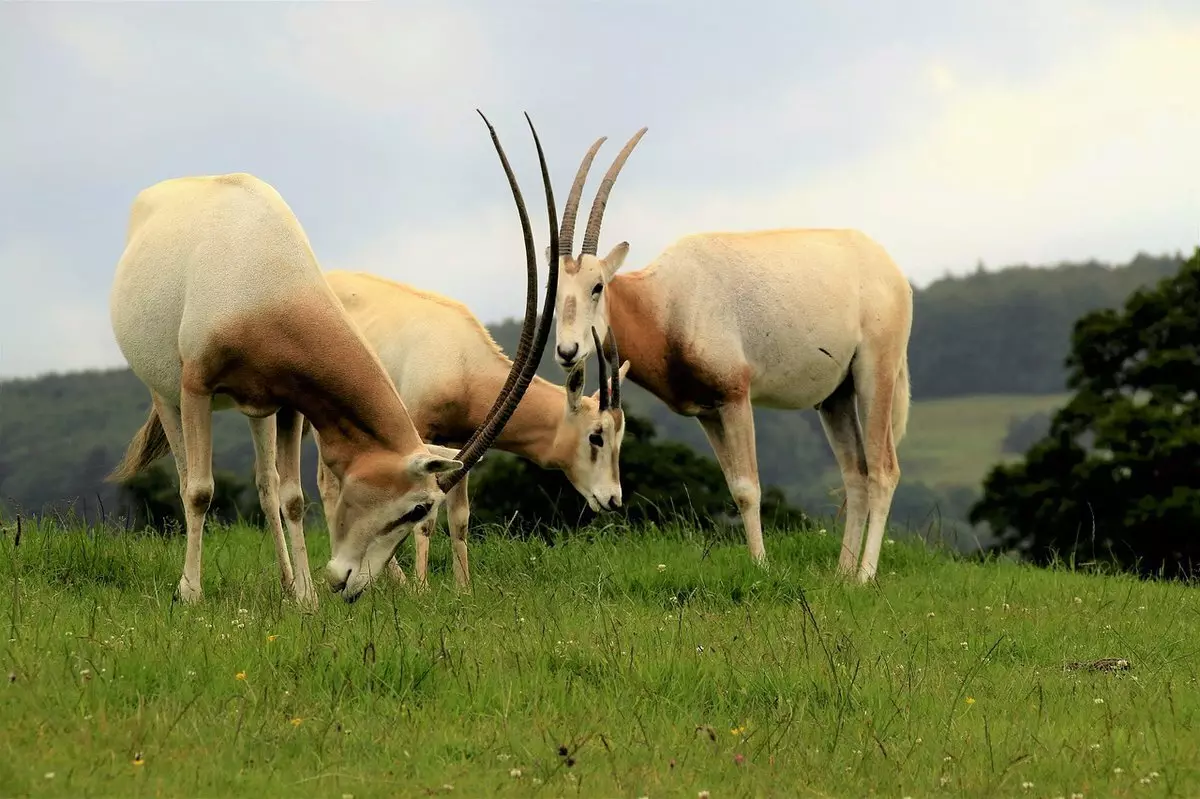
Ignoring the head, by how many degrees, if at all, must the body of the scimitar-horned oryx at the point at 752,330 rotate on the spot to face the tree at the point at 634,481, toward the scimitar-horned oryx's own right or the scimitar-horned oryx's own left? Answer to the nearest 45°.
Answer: approximately 90° to the scimitar-horned oryx's own right

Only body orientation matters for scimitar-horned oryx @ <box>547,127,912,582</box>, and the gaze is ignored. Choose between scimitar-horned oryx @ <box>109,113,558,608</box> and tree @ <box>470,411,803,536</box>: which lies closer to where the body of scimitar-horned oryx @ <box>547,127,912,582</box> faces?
the scimitar-horned oryx

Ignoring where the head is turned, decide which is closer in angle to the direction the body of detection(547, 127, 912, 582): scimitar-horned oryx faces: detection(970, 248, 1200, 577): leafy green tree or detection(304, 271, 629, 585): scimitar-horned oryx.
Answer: the scimitar-horned oryx

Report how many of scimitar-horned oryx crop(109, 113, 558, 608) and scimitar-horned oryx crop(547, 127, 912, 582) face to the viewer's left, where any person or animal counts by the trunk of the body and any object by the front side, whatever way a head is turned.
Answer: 1

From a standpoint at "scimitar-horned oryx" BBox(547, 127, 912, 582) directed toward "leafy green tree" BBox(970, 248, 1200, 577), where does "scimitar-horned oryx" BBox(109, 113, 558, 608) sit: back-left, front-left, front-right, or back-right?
back-left

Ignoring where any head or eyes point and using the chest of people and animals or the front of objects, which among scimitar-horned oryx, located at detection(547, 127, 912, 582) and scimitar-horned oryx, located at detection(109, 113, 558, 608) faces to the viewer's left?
scimitar-horned oryx, located at detection(547, 127, 912, 582)

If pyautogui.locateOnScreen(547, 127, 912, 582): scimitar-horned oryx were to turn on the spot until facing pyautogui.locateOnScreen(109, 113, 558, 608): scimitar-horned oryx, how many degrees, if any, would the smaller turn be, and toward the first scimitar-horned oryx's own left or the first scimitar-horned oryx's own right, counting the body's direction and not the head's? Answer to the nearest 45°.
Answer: approximately 45° to the first scimitar-horned oryx's own left

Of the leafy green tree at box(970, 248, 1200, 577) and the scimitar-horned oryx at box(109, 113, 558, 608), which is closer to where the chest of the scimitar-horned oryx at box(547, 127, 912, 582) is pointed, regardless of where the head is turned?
the scimitar-horned oryx

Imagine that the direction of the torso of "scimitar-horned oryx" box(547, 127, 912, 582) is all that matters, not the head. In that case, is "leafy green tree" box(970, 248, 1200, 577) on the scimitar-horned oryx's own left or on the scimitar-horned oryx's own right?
on the scimitar-horned oryx's own right

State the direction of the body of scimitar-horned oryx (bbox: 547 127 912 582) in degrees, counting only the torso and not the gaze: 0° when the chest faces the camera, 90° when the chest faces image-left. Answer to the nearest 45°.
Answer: approximately 90°

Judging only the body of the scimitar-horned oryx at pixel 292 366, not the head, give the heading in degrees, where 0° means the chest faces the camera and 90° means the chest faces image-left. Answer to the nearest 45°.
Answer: approximately 315°
